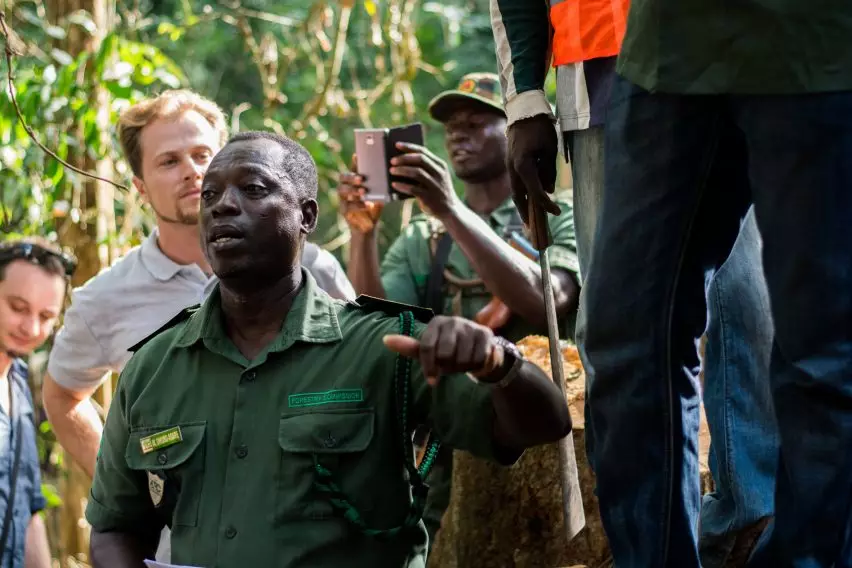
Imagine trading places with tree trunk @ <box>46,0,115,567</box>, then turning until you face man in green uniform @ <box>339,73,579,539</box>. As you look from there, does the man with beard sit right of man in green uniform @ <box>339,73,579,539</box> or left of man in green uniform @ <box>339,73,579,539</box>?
right

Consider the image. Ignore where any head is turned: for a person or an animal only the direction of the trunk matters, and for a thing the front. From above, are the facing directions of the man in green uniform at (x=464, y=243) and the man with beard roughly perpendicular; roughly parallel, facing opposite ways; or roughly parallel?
roughly perpendicular

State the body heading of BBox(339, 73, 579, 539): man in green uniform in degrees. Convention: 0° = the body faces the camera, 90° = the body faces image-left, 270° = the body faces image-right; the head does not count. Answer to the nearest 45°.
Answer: approximately 45°

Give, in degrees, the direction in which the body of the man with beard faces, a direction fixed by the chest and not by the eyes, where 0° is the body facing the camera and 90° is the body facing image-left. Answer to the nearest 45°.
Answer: approximately 315°

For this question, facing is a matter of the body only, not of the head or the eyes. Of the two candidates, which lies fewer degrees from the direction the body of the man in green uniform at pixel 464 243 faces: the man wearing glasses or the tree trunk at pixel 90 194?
the man wearing glasses

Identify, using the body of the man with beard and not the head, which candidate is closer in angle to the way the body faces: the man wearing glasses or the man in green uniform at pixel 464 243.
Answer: the man in green uniform

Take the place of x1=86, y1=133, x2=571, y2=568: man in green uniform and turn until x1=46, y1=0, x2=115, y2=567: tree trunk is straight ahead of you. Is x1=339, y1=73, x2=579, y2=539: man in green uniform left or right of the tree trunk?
right

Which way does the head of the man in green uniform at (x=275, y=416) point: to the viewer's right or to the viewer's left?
to the viewer's left

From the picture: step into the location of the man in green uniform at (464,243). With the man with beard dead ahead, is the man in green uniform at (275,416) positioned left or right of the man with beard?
left

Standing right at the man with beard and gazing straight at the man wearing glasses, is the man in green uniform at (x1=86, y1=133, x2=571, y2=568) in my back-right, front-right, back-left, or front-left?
back-left
